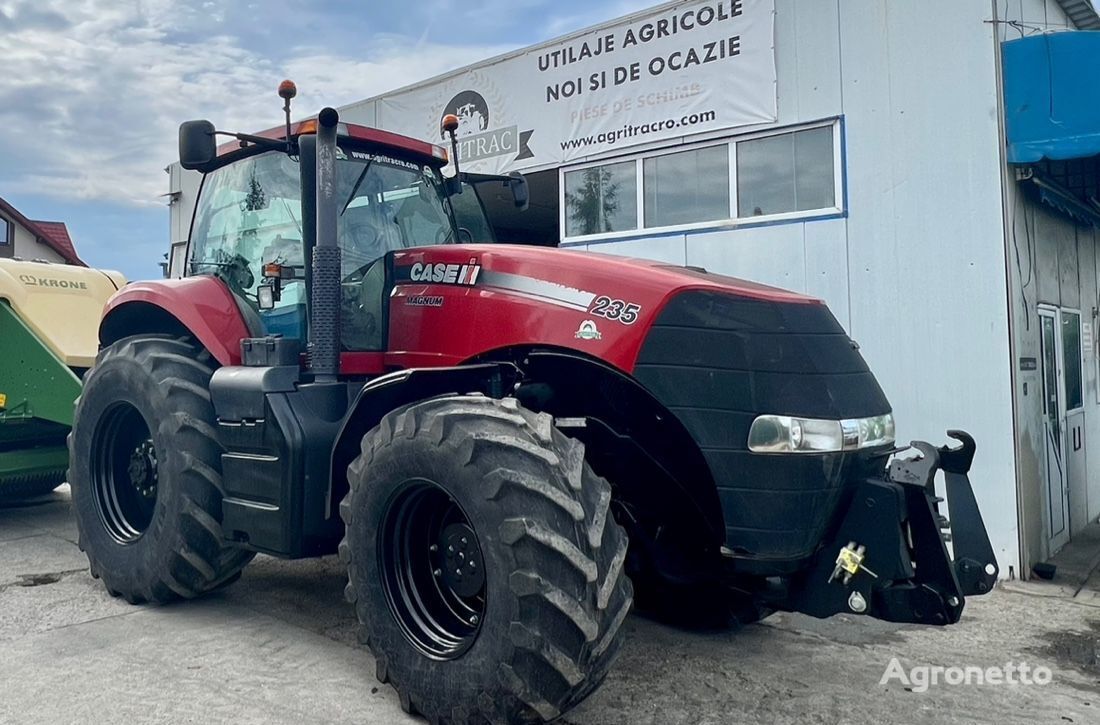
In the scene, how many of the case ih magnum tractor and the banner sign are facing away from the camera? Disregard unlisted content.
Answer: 0

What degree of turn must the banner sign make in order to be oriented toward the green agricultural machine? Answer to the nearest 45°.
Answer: approximately 45° to its right

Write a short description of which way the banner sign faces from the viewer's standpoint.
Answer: facing the viewer and to the left of the viewer

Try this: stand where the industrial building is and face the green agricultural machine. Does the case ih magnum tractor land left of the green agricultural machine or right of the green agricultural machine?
left

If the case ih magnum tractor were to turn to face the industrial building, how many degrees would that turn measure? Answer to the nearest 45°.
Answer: approximately 90° to its left

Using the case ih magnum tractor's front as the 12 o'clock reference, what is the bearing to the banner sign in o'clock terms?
The banner sign is roughly at 8 o'clock from the case ih magnum tractor.

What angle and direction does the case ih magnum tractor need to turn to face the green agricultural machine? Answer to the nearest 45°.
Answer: approximately 180°

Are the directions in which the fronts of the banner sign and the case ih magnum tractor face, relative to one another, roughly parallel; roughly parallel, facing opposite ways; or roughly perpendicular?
roughly perpendicular
